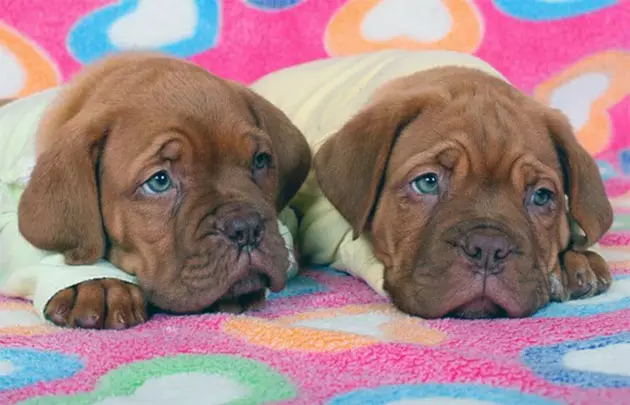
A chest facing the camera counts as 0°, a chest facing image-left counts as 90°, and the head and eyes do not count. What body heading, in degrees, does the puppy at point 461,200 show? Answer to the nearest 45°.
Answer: approximately 315°

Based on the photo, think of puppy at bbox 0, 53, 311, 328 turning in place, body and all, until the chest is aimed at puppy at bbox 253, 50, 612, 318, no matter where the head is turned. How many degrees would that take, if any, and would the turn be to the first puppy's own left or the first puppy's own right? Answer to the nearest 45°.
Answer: approximately 45° to the first puppy's own left

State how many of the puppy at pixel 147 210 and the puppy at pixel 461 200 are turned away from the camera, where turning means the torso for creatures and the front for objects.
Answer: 0

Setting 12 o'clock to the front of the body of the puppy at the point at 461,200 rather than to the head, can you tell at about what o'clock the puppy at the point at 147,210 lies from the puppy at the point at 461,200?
the puppy at the point at 147,210 is roughly at 4 o'clock from the puppy at the point at 461,200.

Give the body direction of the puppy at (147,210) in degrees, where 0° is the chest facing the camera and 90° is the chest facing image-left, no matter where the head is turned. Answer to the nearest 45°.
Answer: approximately 315°

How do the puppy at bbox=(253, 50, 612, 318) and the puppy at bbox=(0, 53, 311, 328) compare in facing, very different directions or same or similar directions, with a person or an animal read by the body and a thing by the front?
same or similar directions
